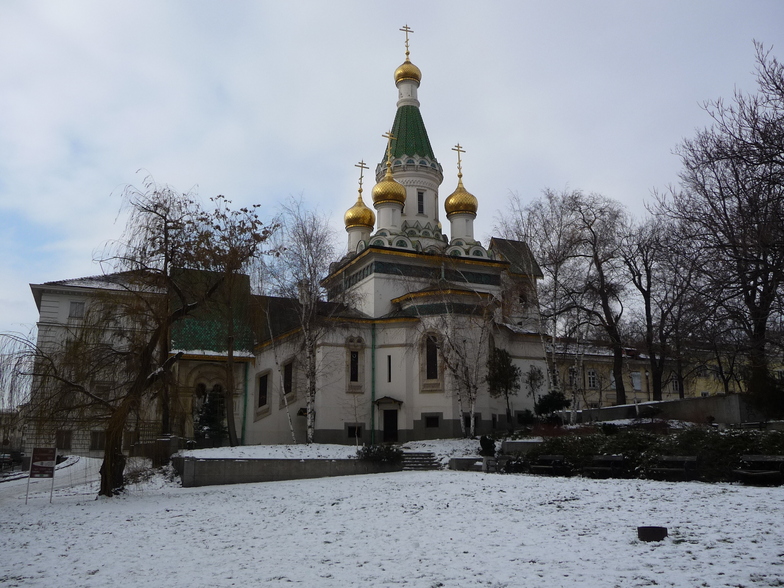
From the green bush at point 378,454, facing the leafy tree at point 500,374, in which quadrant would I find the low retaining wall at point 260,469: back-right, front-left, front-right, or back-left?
back-left

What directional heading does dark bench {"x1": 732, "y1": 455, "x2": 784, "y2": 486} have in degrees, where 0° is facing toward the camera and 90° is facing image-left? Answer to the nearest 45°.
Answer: approximately 0°

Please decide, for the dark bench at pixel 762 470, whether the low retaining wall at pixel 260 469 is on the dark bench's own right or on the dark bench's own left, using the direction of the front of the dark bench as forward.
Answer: on the dark bench's own right

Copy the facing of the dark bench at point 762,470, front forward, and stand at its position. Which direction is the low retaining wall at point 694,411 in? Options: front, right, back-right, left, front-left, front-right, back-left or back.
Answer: back

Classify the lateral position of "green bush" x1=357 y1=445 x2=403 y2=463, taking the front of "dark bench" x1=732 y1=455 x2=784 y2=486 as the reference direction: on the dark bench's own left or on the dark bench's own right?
on the dark bench's own right

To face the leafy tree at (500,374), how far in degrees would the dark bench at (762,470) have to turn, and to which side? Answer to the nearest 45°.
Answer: approximately 135° to its right

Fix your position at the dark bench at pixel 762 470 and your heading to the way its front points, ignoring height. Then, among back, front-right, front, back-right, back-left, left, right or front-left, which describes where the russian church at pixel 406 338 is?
back-right
